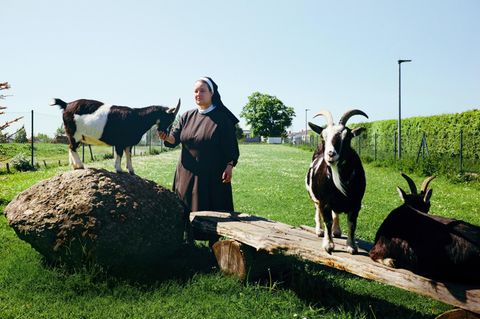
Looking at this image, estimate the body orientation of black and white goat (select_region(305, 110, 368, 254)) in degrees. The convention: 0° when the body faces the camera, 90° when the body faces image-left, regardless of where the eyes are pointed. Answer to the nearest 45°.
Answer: approximately 0°

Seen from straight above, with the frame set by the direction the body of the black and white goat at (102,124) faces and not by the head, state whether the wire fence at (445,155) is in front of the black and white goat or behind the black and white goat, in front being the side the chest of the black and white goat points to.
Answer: in front

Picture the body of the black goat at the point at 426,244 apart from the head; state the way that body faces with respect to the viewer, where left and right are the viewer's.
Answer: facing away from the viewer and to the left of the viewer

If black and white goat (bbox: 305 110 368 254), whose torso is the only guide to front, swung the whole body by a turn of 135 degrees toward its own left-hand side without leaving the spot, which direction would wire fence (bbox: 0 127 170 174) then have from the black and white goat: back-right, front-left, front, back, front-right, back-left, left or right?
left

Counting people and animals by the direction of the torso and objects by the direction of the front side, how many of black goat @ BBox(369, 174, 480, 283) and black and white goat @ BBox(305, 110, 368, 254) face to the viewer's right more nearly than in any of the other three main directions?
0

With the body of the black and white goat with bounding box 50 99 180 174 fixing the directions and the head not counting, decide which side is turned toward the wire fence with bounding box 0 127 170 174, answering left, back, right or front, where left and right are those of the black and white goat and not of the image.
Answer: left

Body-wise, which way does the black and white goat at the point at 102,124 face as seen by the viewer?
to the viewer's right

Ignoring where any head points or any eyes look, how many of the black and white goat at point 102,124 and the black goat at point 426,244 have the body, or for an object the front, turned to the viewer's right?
1

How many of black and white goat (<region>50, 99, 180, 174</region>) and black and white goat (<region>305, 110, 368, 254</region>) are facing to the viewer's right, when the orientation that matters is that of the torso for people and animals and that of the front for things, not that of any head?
1

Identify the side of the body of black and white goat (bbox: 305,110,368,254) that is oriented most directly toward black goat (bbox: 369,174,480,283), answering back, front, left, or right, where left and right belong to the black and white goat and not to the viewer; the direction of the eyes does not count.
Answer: left

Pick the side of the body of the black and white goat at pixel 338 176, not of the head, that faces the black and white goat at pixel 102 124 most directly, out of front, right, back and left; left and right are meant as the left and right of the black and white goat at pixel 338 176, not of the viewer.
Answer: right

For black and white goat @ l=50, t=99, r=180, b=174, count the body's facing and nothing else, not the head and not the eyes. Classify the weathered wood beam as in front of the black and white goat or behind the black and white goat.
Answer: in front

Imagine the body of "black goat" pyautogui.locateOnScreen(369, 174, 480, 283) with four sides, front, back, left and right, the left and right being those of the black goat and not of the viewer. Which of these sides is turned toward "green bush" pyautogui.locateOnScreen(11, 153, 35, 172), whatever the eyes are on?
front

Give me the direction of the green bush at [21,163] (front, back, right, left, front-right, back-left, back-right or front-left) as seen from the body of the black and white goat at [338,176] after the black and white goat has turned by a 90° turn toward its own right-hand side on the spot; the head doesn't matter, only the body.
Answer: front-right

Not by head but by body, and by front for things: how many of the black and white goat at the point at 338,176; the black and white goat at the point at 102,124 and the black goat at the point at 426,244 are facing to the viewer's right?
1

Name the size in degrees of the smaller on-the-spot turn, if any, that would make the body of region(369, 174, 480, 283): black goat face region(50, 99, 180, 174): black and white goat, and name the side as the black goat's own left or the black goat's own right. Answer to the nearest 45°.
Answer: approximately 45° to the black goat's own left
